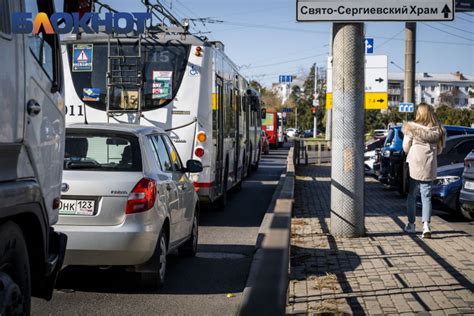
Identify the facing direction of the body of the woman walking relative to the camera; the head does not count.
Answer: away from the camera

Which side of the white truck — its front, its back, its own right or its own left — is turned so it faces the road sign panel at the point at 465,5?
front

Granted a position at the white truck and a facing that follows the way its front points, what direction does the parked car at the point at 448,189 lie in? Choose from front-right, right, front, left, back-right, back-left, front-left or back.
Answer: front

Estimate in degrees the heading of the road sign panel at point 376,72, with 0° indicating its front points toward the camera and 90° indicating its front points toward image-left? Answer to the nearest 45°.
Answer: approximately 0°

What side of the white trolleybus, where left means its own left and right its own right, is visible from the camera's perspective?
back

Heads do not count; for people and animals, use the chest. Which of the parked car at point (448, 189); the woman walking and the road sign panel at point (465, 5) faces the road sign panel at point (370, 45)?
the woman walking

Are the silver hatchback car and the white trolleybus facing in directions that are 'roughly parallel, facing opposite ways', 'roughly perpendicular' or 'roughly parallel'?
roughly parallel

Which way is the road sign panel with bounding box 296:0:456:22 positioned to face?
toward the camera

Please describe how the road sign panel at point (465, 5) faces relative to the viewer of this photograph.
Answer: facing the viewer

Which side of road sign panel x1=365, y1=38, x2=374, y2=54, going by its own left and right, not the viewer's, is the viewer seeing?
front

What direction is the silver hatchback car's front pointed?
away from the camera

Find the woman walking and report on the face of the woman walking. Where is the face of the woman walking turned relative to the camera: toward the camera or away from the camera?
away from the camera

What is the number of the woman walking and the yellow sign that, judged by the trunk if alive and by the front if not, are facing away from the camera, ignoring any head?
1

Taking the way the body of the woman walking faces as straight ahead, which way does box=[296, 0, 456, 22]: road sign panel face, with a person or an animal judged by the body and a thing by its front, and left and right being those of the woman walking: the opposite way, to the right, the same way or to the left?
the opposite way
